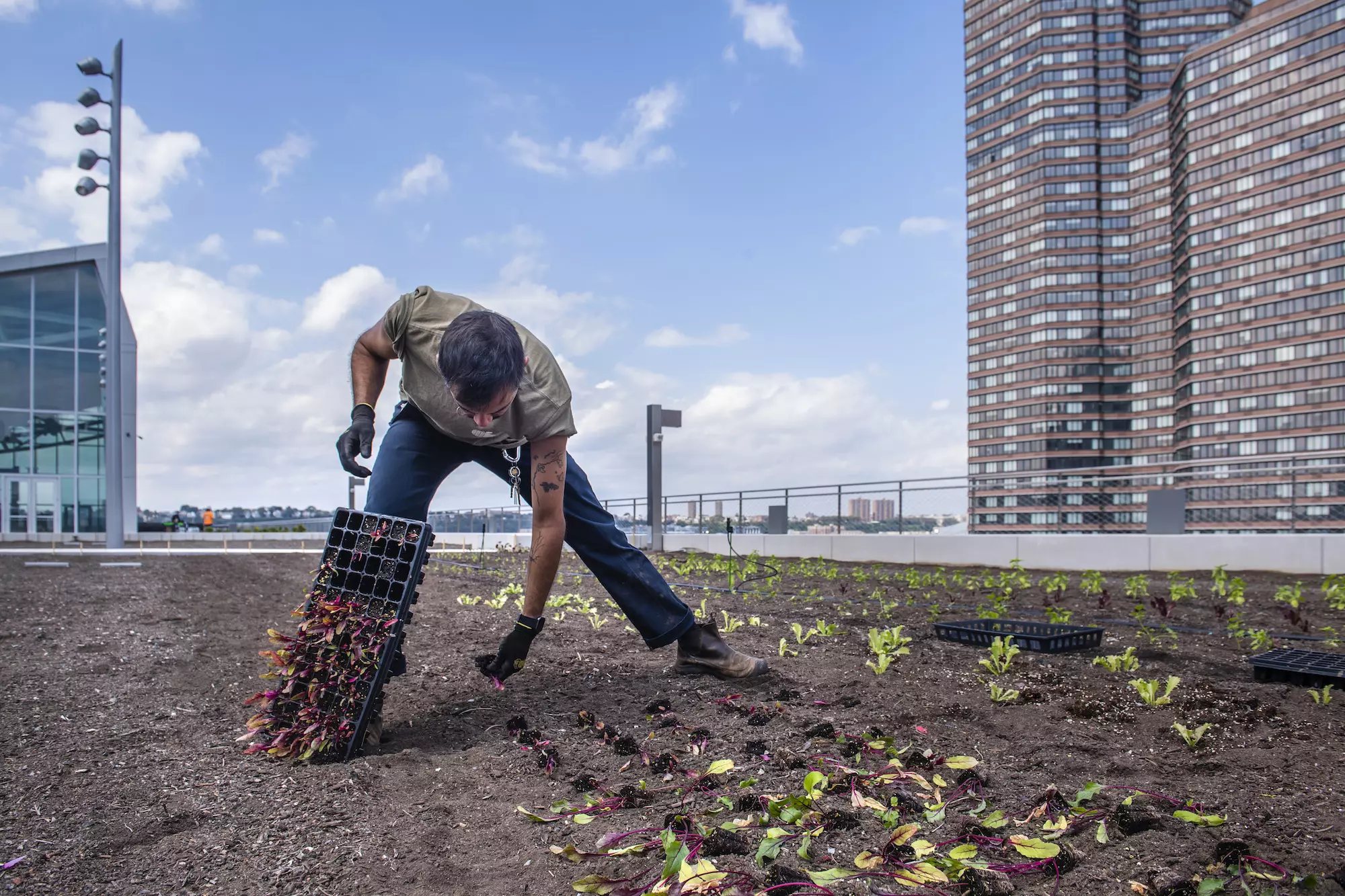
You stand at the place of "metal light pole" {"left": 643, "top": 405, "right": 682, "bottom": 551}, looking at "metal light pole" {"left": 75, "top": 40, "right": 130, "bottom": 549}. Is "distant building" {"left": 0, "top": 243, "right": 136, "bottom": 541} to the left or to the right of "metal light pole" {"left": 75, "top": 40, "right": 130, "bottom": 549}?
right

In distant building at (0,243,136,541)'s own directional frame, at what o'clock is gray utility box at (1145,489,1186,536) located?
The gray utility box is roughly at 11 o'clock from the distant building.

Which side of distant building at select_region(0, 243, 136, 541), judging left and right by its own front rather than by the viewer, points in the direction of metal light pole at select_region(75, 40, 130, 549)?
front

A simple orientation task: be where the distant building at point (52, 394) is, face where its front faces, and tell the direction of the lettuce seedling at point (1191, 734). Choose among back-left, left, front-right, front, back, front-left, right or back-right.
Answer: front

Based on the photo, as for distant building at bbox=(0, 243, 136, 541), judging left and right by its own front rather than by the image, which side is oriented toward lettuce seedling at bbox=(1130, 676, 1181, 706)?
front

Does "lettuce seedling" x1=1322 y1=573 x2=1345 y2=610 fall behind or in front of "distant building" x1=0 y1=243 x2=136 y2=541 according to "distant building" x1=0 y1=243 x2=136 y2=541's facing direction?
in front

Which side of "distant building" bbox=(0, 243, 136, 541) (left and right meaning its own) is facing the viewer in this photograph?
front

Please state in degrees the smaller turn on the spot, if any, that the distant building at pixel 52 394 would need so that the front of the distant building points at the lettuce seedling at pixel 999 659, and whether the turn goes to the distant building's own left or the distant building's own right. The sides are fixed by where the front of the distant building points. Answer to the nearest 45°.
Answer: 0° — it already faces it

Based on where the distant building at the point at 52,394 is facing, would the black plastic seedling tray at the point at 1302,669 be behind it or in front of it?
in front
